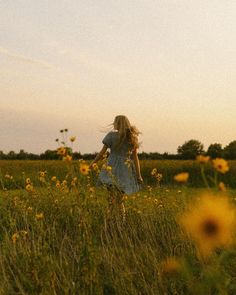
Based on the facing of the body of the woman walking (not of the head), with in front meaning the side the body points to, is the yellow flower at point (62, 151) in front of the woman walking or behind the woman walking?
behind

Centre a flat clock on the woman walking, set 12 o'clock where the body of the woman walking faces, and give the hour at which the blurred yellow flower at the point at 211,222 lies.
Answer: The blurred yellow flower is roughly at 6 o'clock from the woman walking.

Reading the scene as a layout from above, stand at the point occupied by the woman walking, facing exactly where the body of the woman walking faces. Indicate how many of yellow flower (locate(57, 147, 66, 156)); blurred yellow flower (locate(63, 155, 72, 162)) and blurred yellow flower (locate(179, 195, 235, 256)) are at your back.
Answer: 3

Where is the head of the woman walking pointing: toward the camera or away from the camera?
away from the camera

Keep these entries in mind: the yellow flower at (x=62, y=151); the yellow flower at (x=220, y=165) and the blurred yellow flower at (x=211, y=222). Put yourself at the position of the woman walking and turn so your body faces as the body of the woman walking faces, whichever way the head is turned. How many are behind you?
3

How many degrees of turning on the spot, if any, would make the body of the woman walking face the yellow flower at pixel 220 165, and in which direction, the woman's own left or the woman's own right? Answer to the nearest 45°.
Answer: approximately 180°

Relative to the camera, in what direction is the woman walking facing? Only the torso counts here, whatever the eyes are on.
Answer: away from the camera
